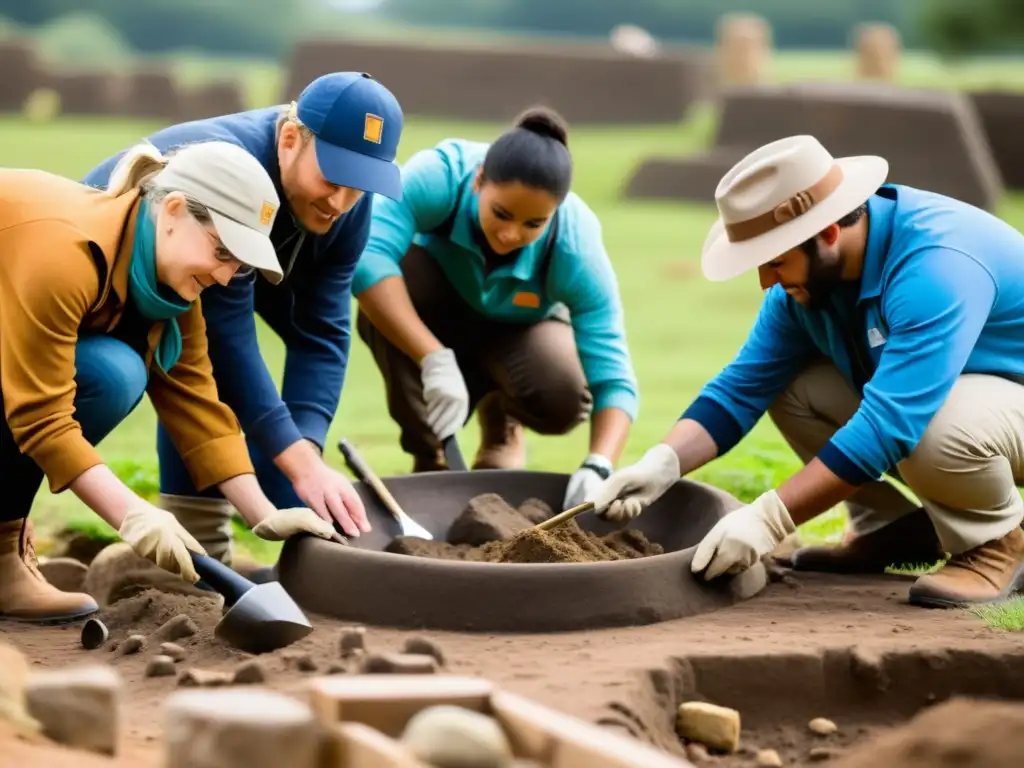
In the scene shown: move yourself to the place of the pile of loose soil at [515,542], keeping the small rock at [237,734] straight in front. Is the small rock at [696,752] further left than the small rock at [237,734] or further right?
left

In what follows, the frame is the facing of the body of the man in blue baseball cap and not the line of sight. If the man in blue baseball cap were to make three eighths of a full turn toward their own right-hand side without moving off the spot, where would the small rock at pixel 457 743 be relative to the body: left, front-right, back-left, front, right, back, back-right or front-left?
left

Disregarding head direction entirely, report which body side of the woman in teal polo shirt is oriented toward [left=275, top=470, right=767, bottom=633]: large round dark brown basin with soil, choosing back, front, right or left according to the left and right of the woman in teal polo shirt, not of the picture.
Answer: front

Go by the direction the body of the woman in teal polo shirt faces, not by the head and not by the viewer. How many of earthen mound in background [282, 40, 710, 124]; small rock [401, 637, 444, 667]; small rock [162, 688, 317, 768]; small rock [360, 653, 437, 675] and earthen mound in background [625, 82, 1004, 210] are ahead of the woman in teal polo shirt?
3

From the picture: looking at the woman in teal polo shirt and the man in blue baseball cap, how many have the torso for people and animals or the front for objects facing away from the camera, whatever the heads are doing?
0

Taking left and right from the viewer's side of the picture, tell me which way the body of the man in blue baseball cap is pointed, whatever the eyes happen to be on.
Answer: facing the viewer and to the right of the viewer

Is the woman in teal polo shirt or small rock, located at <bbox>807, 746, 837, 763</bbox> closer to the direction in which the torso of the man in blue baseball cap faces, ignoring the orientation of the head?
the small rock

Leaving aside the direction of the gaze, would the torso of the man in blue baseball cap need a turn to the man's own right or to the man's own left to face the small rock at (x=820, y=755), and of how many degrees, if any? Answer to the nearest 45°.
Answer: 0° — they already face it

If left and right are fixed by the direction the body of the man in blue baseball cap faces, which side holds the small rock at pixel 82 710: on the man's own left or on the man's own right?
on the man's own right

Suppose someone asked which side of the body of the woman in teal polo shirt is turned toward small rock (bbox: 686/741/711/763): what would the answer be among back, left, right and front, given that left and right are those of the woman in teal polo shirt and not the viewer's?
front

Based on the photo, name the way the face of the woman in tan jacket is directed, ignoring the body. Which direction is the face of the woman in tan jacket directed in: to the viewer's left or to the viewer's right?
to the viewer's right

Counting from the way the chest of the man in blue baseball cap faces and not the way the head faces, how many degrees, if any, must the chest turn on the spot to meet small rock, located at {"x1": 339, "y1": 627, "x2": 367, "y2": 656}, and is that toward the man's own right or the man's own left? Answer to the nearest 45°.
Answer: approximately 45° to the man's own right

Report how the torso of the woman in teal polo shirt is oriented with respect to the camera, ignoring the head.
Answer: toward the camera

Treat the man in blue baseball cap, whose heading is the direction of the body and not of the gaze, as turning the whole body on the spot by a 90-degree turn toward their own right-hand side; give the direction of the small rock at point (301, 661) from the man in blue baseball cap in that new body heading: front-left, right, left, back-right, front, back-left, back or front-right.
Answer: front-left
